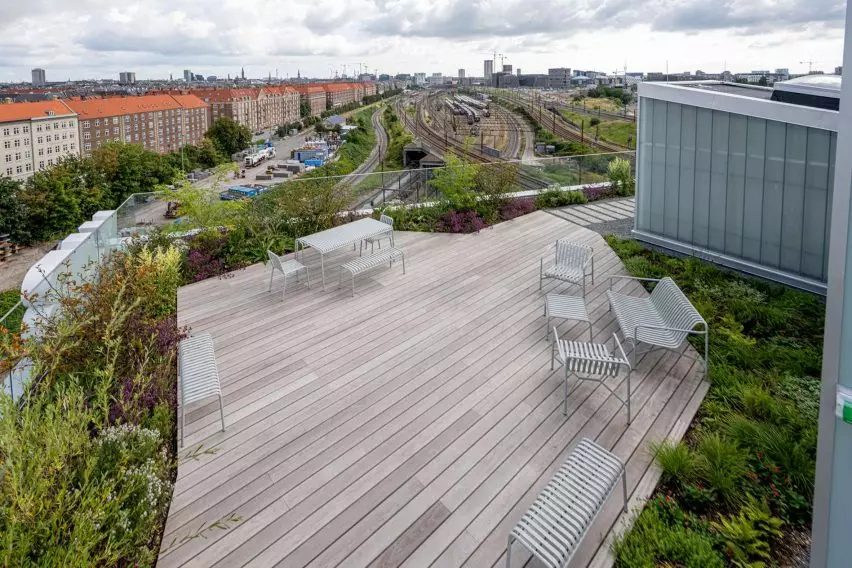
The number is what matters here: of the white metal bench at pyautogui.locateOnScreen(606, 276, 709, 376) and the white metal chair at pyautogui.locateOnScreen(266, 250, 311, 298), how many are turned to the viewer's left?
1

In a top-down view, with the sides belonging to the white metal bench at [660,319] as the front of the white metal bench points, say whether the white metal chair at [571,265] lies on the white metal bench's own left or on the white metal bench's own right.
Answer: on the white metal bench's own right

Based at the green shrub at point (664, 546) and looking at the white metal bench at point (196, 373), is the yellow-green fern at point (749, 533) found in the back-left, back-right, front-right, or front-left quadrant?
back-right

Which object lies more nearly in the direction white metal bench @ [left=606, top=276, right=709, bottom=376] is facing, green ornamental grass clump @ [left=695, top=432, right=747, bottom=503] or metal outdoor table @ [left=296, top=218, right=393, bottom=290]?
the metal outdoor table

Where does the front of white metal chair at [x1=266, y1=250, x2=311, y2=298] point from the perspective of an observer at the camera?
facing away from the viewer and to the right of the viewer

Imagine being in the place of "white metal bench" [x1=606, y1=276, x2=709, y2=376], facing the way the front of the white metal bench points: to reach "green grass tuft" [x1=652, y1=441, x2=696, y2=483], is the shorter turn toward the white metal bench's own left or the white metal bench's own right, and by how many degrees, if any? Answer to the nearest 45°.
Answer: approximately 90° to the white metal bench's own left

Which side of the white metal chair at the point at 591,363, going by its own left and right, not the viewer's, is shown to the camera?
back

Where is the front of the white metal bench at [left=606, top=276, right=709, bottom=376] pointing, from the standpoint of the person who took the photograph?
facing to the left of the viewer

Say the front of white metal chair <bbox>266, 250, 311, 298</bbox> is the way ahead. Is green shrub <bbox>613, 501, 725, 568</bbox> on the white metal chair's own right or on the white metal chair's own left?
on the white metal chair's own right

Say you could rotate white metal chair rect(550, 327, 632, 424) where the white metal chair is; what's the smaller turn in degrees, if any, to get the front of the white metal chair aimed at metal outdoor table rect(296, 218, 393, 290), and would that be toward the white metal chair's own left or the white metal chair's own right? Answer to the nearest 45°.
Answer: approximately 45° to the white metal chair's own left

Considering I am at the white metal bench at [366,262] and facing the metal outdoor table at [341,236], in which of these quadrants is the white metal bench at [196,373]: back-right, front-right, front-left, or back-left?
back-left
